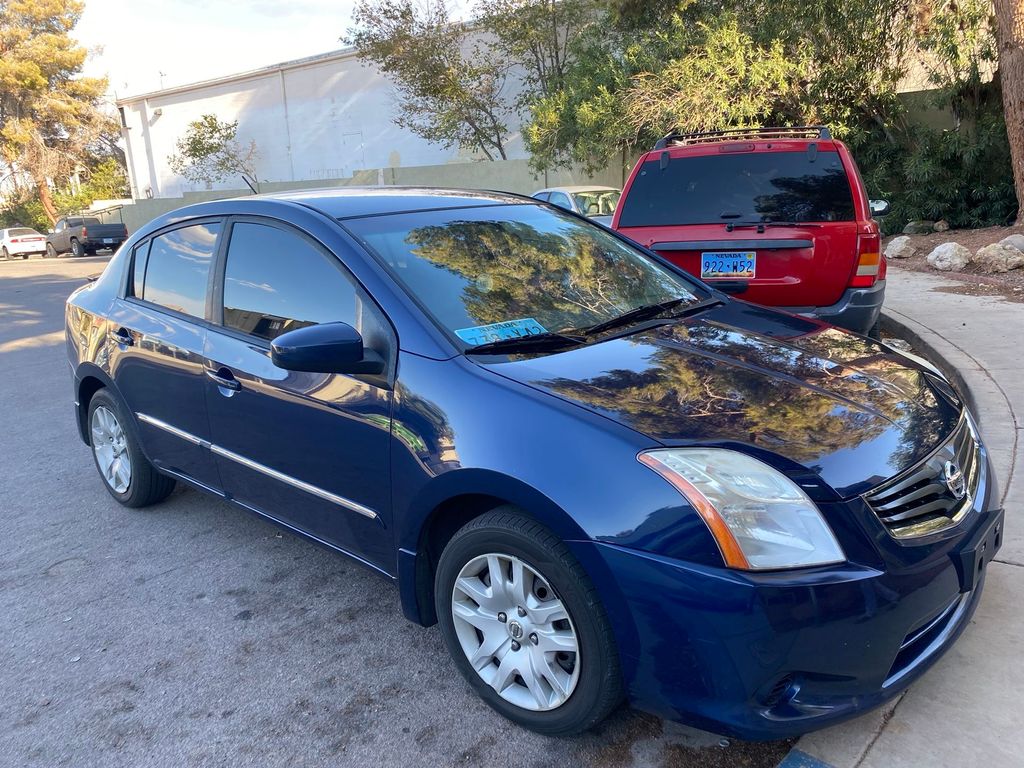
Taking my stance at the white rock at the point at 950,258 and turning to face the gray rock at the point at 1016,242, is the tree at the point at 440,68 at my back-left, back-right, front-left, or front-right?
back-left

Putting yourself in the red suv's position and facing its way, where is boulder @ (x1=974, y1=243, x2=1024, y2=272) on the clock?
The boulder is roughly at 1 o'clock from the red suv.

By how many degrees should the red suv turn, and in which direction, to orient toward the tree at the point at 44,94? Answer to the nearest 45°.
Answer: approximately 45° to its left

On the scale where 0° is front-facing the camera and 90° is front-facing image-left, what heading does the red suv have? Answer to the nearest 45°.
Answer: approximately 180°

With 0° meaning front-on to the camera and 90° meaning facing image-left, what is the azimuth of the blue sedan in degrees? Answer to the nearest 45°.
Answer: approximately 315°

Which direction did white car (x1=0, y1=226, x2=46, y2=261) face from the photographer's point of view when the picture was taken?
facing away from the viewer and to the left of the viewer

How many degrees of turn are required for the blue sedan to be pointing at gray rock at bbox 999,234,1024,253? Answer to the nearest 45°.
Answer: approximately 90° to its left

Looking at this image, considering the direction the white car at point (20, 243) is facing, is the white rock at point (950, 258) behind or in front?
behind

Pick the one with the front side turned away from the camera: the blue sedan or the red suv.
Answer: the red suv

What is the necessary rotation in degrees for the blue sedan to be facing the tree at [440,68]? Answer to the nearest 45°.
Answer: approximately 135° to its left

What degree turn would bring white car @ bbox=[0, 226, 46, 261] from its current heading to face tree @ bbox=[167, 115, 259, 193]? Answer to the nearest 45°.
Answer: approximately 135° to its right

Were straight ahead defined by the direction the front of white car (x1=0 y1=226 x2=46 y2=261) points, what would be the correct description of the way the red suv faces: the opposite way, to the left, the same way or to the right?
to the right

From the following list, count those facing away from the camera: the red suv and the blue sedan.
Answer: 1
